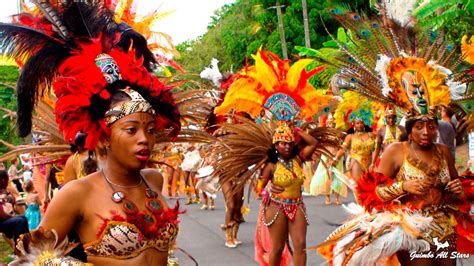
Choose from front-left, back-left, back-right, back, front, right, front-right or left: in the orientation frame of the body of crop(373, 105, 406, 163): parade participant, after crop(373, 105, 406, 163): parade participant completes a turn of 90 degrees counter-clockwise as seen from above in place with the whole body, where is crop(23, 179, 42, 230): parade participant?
back-right

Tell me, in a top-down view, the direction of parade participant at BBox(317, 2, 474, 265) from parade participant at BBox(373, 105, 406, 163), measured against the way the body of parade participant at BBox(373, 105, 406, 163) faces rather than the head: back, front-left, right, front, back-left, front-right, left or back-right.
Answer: front

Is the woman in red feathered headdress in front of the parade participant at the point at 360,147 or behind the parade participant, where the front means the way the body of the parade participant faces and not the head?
in front

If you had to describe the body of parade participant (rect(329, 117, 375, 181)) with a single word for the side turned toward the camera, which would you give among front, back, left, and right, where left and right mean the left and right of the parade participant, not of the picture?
front

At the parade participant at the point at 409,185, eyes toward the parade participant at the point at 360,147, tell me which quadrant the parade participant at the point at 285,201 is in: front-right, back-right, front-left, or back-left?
front-left

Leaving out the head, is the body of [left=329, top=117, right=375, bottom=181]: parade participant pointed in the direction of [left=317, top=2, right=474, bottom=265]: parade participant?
yes

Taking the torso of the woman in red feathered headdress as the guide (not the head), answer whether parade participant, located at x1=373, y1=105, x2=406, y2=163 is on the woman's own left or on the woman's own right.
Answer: on the woman's own left

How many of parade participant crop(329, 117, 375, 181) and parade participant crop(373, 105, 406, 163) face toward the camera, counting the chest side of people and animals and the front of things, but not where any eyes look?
2

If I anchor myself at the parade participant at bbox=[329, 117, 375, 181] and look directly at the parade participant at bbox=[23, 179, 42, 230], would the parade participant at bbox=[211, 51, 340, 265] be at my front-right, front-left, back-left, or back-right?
front-left

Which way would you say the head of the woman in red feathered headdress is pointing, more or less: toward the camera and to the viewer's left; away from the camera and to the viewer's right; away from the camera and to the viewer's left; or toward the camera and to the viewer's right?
toward the camera and to the viewer's right

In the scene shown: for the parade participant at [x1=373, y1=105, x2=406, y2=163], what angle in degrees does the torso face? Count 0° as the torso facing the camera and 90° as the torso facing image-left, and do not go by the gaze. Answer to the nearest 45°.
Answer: approximately 0°

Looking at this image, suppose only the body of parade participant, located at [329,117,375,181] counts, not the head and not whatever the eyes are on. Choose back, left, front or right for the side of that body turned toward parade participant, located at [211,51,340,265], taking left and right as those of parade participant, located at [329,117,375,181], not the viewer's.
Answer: front
